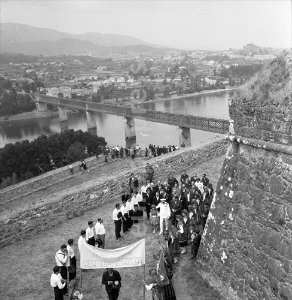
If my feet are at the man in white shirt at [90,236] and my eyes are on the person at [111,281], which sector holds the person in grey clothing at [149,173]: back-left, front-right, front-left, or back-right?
back-left

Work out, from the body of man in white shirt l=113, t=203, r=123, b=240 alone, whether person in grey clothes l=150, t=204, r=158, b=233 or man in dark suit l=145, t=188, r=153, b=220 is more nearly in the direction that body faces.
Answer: the person in grey clothes

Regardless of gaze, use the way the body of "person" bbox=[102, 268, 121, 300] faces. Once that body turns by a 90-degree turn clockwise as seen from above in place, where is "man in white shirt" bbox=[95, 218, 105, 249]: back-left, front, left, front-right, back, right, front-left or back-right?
right

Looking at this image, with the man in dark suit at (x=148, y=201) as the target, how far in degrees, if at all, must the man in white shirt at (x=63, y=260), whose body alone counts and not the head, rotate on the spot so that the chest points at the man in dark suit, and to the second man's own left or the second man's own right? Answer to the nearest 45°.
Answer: approximately 90° to the second man's own left

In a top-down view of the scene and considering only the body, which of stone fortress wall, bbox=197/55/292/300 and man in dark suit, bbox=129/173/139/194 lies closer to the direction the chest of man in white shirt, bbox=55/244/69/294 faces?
the stone fortress wall

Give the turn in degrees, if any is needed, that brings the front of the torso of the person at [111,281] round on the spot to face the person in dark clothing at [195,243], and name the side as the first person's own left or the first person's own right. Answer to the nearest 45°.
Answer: approximately 135° to the first person's own left

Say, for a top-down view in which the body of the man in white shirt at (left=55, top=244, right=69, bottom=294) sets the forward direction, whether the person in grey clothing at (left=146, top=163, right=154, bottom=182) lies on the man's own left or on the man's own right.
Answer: on the man's own left
